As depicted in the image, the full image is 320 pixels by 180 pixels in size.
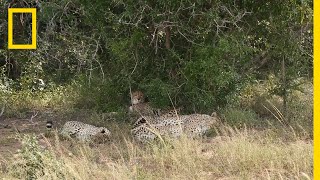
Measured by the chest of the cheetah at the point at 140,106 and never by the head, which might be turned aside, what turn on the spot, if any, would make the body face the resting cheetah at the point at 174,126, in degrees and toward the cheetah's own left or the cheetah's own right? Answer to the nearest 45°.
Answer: approximately 90° to the cheetah's own left

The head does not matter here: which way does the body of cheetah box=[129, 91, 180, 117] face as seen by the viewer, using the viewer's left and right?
facing the viewer and to the left of the viewer

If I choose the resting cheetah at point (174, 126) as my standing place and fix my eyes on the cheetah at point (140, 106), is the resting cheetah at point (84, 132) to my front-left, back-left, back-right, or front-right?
front-left

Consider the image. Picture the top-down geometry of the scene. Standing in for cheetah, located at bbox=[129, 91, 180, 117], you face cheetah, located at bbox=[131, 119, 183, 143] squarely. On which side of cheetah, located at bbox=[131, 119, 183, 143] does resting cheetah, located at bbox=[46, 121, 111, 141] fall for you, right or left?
right

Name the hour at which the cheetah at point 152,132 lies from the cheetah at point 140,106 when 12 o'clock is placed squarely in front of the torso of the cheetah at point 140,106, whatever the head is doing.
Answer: the cheetah at point 152,132 is roughly at 10 o'clock from the cheetah at point 140,106.

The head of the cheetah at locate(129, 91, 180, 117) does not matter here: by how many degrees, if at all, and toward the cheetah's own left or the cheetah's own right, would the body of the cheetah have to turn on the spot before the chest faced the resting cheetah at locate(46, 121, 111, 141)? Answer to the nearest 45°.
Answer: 0° — it already faces it
